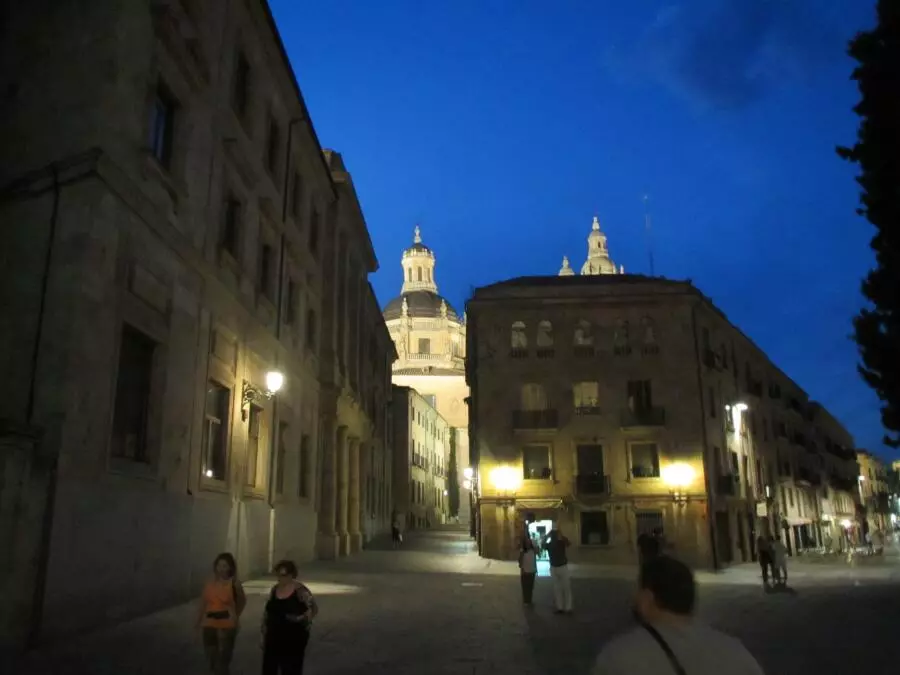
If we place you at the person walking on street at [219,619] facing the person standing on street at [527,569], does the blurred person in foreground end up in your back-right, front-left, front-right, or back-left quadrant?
back-right

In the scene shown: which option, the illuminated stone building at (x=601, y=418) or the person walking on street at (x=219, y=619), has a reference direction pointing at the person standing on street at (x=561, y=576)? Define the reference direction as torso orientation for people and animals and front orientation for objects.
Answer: the illuminated stone building

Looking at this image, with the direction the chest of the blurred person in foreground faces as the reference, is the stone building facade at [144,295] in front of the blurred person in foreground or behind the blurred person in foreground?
in front

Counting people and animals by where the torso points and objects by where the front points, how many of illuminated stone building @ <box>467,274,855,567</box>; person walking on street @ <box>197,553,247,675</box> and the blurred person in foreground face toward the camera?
2

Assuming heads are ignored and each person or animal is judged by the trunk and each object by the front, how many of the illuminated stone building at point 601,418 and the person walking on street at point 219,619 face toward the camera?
2

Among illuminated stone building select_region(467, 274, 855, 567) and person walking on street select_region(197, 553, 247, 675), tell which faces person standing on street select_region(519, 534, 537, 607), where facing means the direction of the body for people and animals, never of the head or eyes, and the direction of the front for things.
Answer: the illuminated stone building

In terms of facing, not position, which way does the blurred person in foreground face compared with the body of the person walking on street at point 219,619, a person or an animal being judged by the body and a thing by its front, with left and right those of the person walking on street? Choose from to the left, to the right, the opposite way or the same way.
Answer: the opposite way

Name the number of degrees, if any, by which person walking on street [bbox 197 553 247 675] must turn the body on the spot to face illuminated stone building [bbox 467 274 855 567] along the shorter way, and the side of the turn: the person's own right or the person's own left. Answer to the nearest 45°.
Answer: approximately 135° to the person's own left

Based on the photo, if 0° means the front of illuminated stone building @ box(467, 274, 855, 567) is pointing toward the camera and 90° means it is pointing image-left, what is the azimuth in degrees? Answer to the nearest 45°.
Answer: approximately 0°

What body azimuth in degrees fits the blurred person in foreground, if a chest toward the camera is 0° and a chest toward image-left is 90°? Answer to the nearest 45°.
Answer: approximately 135°

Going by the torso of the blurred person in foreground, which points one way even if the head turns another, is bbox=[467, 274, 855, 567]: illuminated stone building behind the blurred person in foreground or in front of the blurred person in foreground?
in front
